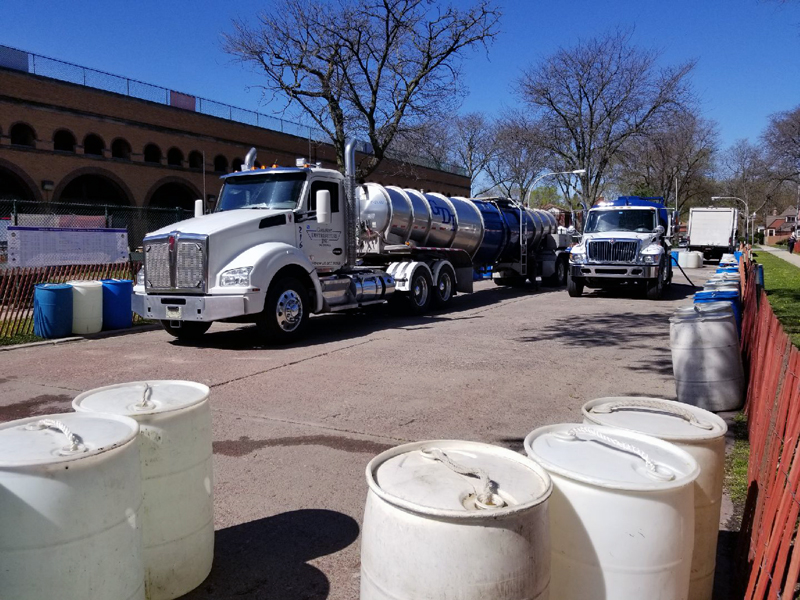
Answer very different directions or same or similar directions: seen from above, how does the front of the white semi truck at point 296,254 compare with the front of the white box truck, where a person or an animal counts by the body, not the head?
very different directions

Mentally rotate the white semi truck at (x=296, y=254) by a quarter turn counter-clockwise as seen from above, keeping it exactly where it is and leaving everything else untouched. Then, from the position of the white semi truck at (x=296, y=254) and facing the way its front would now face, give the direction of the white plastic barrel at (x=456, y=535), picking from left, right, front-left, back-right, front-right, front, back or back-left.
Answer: front-right

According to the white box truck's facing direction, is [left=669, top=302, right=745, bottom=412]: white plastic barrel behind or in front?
behind

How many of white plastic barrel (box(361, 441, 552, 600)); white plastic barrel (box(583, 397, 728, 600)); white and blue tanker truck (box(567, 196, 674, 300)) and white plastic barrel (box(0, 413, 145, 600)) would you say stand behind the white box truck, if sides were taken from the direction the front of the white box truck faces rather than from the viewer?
4

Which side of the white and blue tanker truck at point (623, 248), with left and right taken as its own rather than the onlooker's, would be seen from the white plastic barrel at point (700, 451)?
front

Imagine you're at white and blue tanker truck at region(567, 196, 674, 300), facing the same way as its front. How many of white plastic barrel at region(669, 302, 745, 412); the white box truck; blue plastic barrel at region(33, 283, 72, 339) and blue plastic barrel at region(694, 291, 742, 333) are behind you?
1

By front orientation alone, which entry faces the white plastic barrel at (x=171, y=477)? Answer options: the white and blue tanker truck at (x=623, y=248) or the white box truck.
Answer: the white and blue tanker truck

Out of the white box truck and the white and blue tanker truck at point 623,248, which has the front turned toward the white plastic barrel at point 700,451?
the white and blue tanker truck

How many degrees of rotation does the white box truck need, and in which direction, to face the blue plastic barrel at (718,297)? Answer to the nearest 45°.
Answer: approximately 180°

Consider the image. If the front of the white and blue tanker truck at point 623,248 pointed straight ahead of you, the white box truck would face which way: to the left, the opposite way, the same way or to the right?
the opposite way

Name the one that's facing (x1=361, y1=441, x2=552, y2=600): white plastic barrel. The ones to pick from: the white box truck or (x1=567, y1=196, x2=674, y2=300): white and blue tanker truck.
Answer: the white and blue tanker truck

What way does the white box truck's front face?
away from the camera

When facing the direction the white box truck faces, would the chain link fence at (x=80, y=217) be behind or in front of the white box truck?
behind

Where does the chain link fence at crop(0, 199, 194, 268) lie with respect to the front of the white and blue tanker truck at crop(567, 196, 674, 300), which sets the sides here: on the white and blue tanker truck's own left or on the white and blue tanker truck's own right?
on the white and blue tanker truck's own right

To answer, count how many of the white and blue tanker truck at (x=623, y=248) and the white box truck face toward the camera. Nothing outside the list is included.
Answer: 1

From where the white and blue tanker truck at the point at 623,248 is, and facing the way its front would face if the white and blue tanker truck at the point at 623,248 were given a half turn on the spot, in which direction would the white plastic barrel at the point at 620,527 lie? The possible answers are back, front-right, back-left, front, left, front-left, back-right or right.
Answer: back

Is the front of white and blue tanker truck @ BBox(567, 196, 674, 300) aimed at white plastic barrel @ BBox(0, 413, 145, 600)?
yes

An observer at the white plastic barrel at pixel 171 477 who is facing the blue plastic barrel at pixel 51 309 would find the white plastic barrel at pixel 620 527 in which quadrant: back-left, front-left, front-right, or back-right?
back-right

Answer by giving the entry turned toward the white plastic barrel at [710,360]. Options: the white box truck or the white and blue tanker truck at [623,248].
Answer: the white and blue tanker truck
